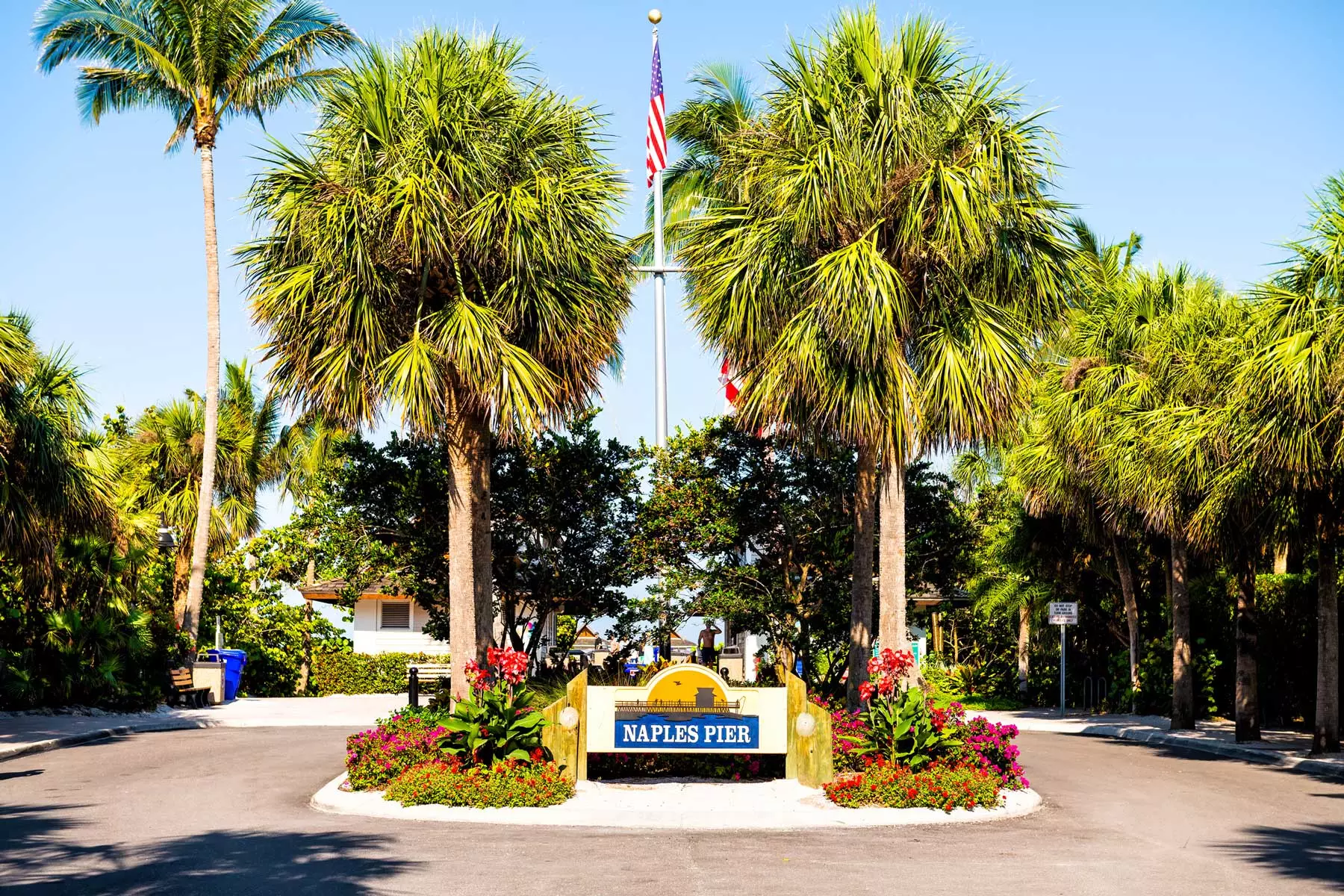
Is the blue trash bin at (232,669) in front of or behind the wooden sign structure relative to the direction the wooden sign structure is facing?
behind

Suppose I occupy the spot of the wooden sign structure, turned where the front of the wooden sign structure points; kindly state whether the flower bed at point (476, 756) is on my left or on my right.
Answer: on my right

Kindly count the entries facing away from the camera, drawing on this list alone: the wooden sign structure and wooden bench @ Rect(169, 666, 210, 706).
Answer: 0

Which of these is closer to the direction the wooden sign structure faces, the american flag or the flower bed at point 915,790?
the flower bed

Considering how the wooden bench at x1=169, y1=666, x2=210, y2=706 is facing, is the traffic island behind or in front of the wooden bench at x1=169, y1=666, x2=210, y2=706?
in front

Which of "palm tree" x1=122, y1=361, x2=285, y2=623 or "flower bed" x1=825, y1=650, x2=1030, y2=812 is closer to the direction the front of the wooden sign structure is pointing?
the flower bed

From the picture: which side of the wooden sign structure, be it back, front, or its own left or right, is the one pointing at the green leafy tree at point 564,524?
back

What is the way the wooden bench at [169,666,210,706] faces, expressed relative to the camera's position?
facing the viewer and to the right of the viewer

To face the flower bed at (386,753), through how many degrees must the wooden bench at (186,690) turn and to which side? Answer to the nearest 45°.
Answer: approximately 45° to its right

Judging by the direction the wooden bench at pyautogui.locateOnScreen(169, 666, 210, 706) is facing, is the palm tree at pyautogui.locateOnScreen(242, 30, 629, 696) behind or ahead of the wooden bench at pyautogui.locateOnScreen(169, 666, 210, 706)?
ahead

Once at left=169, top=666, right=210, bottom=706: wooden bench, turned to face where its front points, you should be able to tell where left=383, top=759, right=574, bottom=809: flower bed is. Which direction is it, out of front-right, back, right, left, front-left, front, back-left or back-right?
front-right

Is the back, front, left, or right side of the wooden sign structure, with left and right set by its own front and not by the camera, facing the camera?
front

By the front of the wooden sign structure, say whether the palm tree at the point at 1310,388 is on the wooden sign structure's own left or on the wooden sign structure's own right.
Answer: on the wooden sign structure's own left
